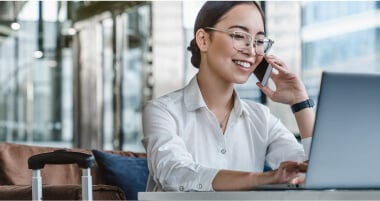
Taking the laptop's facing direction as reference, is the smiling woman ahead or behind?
ahead

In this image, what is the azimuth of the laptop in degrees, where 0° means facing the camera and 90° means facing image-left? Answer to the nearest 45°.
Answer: approximately 135°

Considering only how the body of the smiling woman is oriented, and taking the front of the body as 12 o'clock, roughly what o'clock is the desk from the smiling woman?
The desk is roughly at 1 o'clock from the smiling woman.

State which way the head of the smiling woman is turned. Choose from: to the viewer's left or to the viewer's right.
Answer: to the viewer's right

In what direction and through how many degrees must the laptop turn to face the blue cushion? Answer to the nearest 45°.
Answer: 0° — it already faces it

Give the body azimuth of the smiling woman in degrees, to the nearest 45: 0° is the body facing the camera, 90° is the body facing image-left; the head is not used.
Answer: approximately 315°

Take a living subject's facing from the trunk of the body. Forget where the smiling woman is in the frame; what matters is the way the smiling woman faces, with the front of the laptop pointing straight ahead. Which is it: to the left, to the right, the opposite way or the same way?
the opposite way
